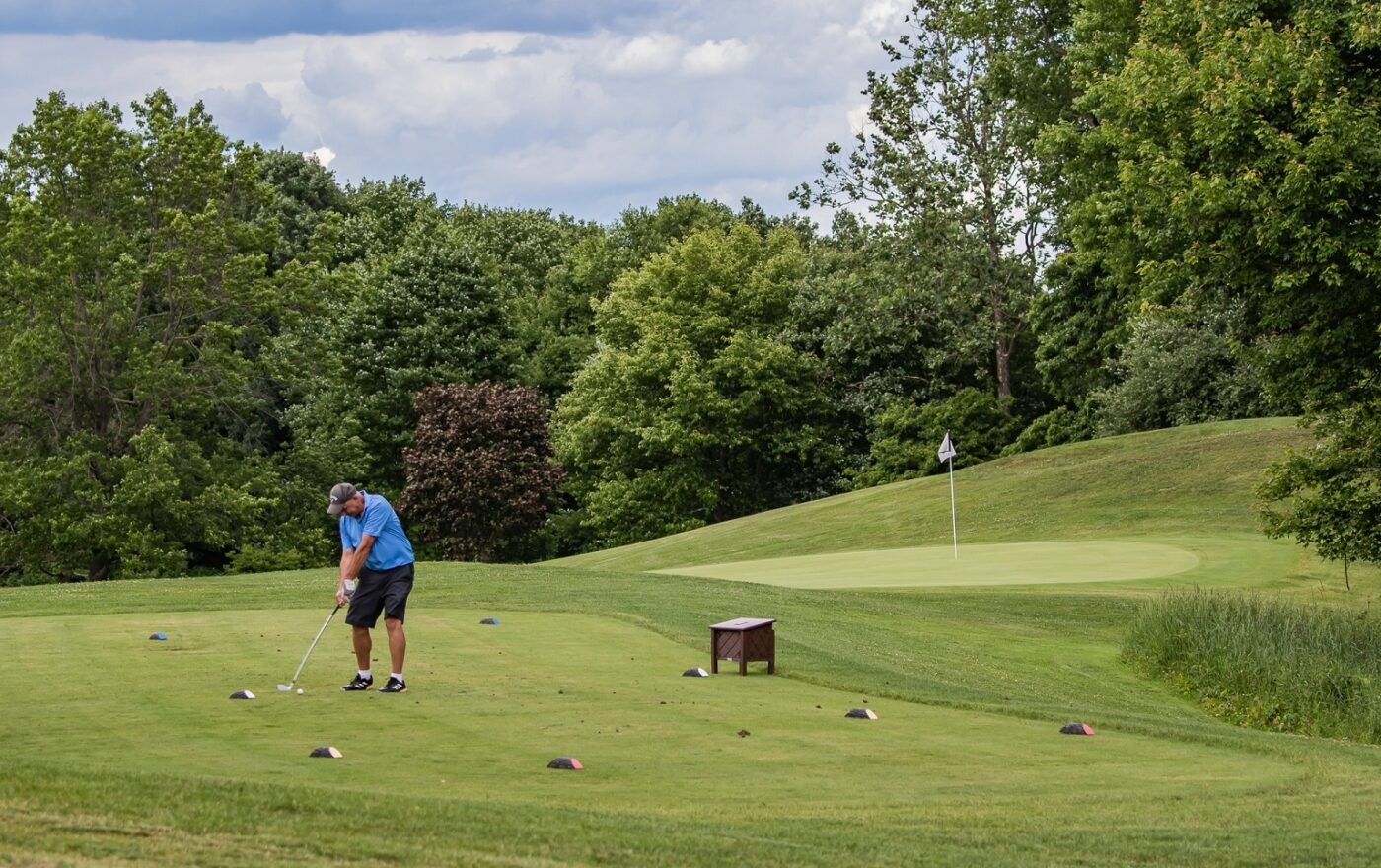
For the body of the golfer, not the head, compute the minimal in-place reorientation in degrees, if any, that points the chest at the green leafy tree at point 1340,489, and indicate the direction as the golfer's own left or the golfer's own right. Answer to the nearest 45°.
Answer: approximately 180°

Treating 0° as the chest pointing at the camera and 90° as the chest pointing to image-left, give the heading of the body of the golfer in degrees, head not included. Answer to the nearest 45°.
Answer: approximately 45°

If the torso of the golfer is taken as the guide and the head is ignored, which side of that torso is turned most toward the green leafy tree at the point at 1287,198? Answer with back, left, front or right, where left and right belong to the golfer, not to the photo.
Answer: back

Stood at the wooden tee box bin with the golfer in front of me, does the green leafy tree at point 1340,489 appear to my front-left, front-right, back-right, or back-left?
back-right

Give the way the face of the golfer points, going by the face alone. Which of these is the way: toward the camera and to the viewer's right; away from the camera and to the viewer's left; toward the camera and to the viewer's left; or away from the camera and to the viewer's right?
toward the camera and to the viewer's left

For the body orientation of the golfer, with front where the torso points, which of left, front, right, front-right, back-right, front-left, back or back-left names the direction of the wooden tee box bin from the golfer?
back-left

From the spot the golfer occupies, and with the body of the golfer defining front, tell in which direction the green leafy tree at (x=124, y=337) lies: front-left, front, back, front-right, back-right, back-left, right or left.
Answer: back-right

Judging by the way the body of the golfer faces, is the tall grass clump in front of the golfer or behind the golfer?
behind
